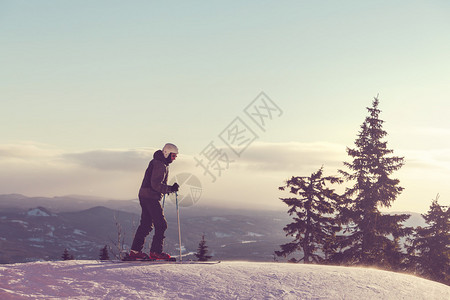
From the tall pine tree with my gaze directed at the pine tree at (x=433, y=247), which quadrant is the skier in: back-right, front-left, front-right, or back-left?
back-right

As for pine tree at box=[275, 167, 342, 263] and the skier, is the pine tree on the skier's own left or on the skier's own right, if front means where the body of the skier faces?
on the skier's own left

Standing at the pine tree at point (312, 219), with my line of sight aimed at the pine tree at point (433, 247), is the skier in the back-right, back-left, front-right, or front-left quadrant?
back-right

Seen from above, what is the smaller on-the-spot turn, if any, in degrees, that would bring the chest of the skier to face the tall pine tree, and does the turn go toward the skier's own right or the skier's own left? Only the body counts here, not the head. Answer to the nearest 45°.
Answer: approximately 45° to the skier's own left

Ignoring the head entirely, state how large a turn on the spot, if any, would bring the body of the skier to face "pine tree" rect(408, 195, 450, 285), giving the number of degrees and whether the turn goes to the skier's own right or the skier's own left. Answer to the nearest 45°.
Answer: approximately 45° to the skier's own left

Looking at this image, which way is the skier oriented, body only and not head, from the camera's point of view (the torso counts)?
to the viewer's right

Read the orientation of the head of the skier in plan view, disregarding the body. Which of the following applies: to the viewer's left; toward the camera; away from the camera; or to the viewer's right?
to the viewer's right
